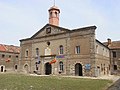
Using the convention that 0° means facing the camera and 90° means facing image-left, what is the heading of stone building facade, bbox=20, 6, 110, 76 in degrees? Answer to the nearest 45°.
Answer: approximately 45°
